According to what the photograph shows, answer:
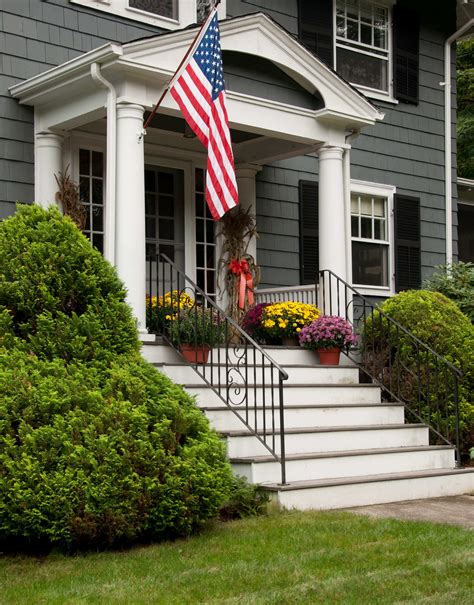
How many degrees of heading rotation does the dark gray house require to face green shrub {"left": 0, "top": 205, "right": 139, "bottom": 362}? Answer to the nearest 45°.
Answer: approximately 90° to its right

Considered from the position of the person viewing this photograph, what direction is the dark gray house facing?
facing the viewer and to the right of the viewer

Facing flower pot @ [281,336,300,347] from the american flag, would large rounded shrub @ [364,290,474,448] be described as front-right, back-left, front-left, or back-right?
front-right

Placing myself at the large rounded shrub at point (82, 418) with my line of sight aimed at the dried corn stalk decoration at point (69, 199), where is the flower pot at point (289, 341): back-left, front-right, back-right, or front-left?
front-right
